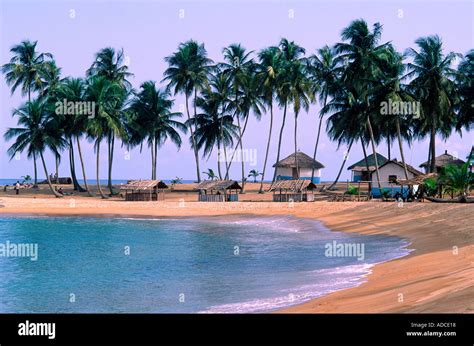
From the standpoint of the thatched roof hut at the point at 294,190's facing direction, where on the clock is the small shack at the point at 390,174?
The small shack is roughly at 8 o'clock from the thatched roof hut.

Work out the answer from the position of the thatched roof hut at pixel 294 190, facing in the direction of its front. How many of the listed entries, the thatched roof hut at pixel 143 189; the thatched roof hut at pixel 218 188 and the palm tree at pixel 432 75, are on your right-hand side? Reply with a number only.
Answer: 2

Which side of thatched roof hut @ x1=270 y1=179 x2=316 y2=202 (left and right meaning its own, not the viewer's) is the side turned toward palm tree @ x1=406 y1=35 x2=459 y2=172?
left

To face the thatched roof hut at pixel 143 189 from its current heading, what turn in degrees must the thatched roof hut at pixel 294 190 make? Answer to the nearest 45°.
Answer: approximately 90° to its right

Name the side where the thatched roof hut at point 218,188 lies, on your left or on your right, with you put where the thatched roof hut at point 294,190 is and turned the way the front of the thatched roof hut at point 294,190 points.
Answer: on your right

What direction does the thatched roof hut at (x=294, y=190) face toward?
toward the camera

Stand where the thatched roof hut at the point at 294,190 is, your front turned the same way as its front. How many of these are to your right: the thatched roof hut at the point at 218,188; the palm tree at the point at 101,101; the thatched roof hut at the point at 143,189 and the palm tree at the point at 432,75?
3

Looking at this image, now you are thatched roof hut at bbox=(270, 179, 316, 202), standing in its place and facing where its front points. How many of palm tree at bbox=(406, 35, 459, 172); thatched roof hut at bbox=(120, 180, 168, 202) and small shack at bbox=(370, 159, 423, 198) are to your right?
1
